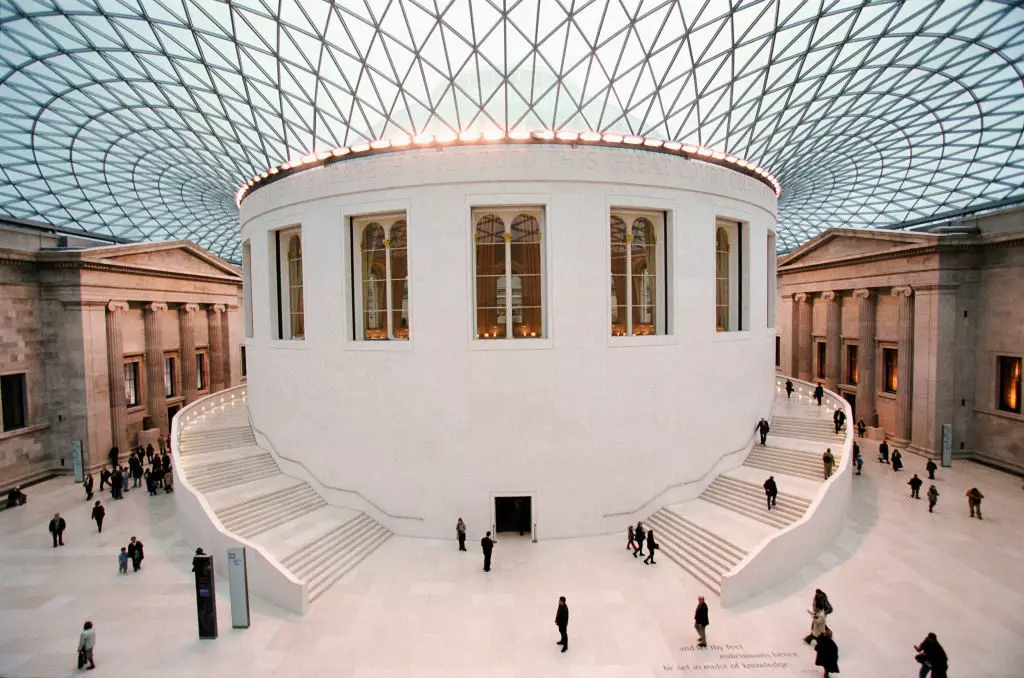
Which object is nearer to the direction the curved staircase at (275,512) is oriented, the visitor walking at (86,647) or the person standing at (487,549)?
the person standing

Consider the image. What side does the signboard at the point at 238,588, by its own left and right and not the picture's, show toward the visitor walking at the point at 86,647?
right

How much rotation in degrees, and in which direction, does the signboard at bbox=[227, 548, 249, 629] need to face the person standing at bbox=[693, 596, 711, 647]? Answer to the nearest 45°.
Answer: approximately 45° to its left

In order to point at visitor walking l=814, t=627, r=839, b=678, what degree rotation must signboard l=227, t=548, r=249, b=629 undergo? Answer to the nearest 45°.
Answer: approximately 45° to its left

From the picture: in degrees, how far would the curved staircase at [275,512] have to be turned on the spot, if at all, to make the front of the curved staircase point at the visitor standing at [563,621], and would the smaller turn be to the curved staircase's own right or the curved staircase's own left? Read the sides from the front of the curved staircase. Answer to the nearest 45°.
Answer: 0° — it already faces them

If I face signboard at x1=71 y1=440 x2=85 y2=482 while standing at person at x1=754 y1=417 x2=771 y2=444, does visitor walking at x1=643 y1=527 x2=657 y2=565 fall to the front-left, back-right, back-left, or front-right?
front-left

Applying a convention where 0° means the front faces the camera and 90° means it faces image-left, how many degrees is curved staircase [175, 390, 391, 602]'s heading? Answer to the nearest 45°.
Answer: approximately 315°

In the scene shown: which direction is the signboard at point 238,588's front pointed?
toward the camera
